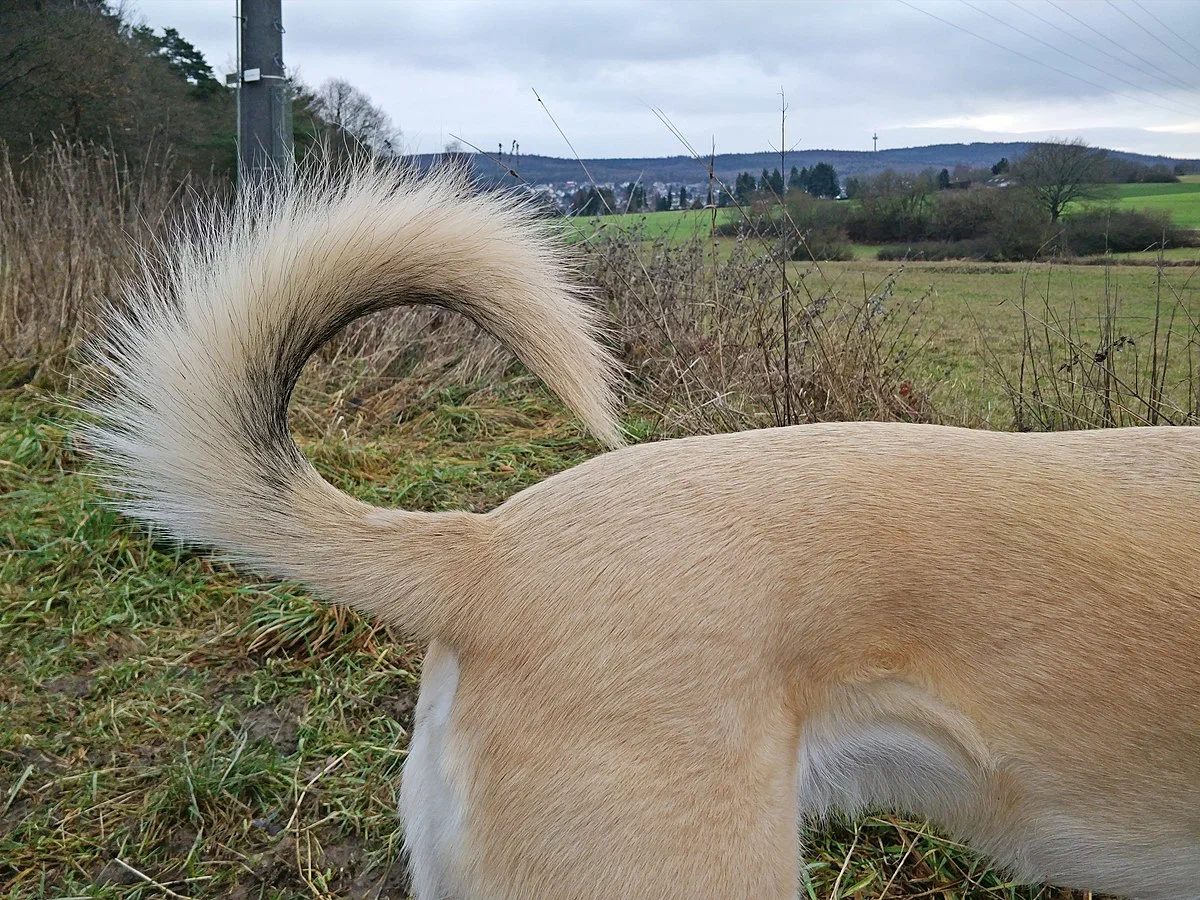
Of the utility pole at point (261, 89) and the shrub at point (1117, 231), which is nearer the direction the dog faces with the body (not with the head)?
the shrub

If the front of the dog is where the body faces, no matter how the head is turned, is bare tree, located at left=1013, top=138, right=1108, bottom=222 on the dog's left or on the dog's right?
on the dog's left

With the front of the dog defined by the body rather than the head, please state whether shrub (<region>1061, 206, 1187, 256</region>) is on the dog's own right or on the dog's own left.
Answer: on the dog's own left

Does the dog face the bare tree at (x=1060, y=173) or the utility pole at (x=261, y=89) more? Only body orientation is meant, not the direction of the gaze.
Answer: the bare tree

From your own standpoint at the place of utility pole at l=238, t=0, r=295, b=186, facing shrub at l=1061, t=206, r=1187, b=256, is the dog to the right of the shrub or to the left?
right

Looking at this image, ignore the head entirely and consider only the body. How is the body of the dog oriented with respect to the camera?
to the viewer's right
